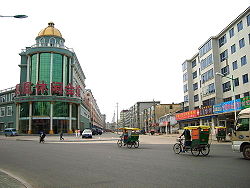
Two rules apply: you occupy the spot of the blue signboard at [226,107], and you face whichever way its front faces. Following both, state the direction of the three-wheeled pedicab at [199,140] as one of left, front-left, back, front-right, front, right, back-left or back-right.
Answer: front-left

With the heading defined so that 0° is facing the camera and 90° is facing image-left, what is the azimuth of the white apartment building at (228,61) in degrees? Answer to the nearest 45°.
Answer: approximately 45°

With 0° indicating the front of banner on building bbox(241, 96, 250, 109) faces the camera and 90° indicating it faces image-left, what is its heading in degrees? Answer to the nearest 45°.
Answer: approximately 45°

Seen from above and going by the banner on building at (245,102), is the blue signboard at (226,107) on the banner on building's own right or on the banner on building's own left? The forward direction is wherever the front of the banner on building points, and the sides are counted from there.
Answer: on the banner on building's own right
